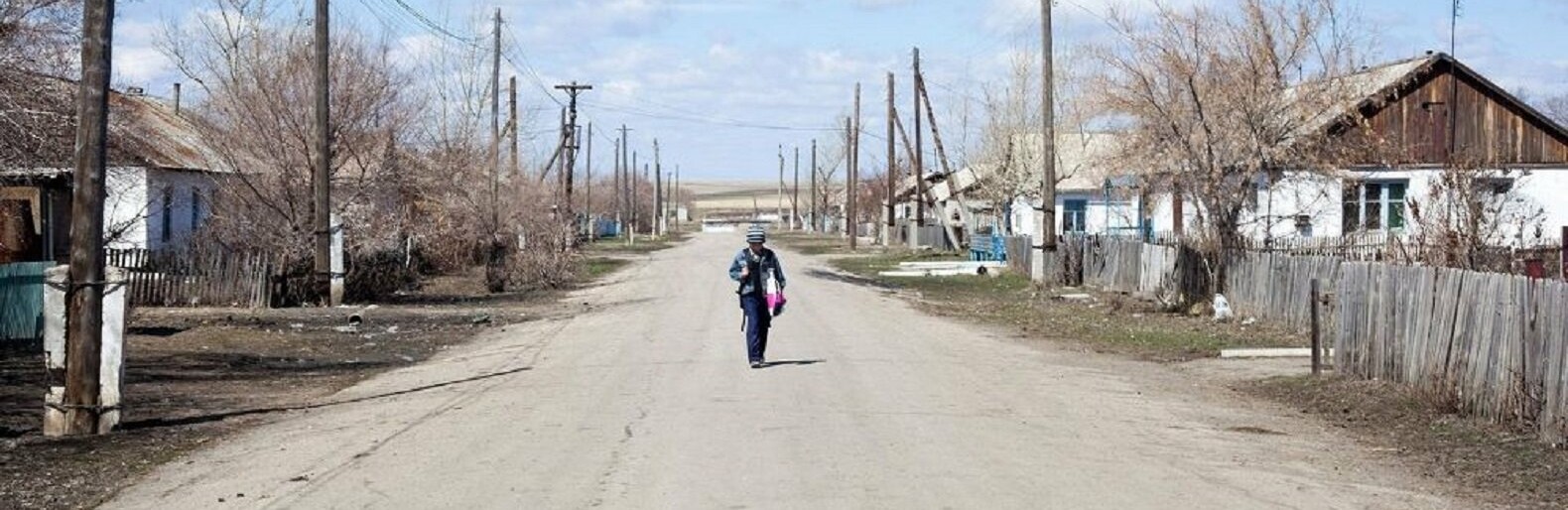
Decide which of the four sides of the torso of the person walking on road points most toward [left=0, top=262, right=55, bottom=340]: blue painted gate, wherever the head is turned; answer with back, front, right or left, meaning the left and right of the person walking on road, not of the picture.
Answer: right

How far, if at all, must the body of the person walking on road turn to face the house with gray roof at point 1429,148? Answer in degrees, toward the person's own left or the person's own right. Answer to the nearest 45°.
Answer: approximately 135° to the person's own left

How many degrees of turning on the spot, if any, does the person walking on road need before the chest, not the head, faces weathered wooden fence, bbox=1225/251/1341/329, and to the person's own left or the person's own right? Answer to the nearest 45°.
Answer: approximately 135° to the person's own left

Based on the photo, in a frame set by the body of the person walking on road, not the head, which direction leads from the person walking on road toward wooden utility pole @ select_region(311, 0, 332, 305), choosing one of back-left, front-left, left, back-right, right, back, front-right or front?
back-right

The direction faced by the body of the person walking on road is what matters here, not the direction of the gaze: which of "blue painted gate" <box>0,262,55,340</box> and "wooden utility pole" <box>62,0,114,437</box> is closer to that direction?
the wooden utility pole

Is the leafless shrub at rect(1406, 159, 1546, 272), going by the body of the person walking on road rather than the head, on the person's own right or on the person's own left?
on the person's own left

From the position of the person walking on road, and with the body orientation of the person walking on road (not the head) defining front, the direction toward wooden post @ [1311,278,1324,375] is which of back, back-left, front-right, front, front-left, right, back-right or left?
left

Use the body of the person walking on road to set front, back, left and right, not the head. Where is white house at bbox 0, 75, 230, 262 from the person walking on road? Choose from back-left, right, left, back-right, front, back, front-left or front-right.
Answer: back-right

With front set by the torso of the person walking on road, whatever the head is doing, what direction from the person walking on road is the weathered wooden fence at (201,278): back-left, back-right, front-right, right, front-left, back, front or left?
back-right

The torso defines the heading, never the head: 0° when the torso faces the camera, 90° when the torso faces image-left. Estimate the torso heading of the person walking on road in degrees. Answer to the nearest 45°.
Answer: approximately 0°
